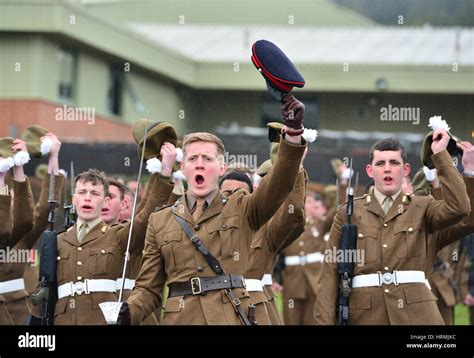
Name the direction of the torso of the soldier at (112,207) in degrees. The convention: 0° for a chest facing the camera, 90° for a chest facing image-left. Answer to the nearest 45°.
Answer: approximately 45°

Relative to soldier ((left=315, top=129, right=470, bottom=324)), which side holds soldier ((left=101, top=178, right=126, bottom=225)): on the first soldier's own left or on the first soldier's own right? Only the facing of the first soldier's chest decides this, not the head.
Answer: on the first soldier's own right

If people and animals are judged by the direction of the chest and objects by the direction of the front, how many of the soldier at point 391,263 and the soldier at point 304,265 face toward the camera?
2

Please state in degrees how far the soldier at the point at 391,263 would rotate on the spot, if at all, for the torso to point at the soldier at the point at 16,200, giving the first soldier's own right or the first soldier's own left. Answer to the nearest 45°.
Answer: approximately 90° to the first soldier's own right

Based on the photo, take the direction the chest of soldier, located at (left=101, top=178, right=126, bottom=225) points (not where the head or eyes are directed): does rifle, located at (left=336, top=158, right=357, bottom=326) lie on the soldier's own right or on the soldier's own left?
on the soldier's own left
